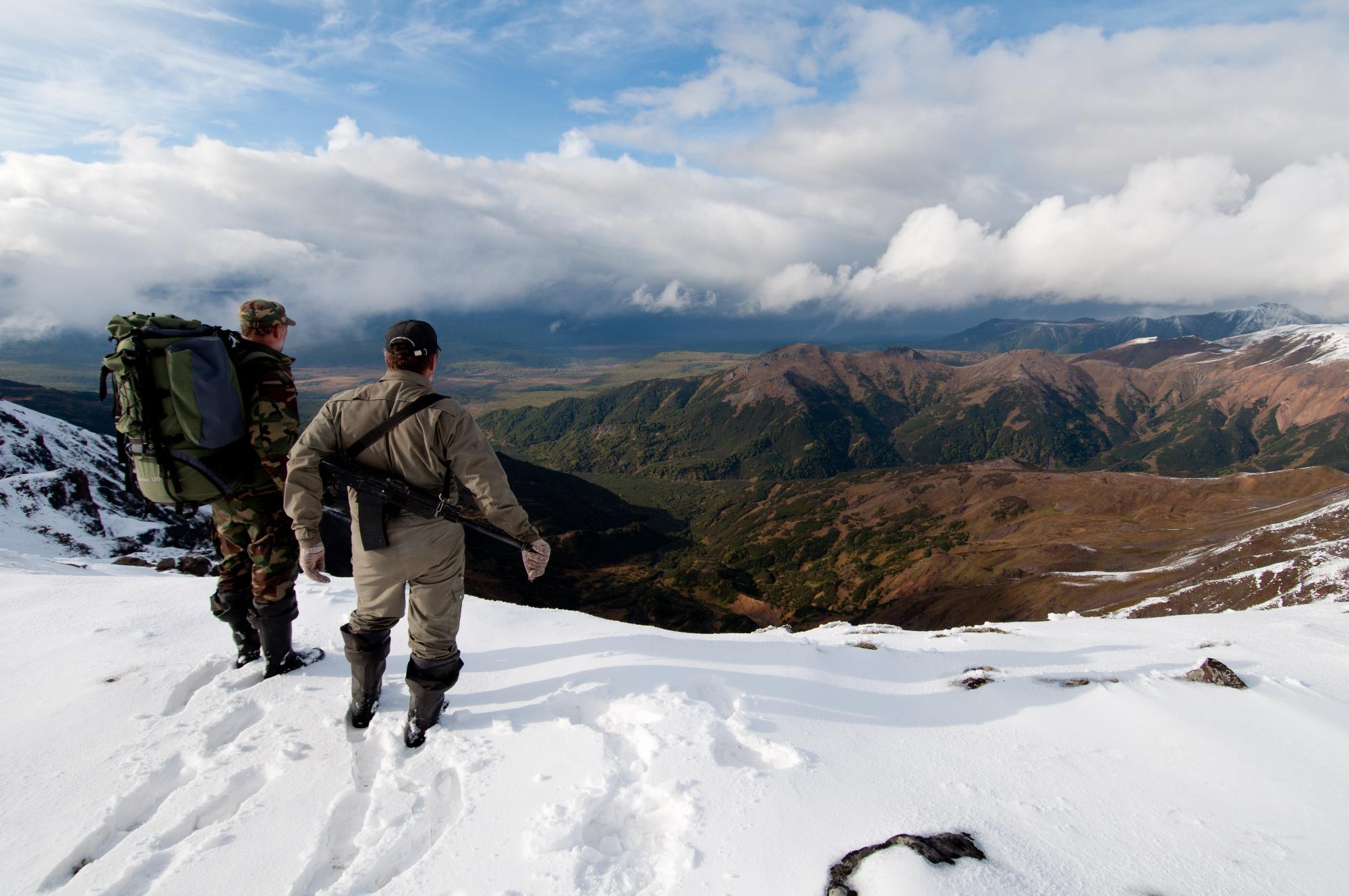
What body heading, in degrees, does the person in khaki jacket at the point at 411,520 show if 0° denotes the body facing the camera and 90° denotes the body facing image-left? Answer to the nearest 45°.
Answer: approximately 180°

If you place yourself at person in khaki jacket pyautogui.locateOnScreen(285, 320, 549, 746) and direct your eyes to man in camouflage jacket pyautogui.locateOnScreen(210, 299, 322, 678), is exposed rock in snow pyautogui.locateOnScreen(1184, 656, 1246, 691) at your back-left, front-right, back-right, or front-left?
back-right

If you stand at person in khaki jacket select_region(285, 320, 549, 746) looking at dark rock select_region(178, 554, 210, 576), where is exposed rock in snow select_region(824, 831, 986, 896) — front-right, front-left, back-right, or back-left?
back-right

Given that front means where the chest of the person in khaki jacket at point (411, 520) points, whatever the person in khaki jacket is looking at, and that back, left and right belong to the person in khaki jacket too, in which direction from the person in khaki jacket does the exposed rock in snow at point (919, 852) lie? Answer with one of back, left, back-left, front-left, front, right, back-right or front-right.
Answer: back-right

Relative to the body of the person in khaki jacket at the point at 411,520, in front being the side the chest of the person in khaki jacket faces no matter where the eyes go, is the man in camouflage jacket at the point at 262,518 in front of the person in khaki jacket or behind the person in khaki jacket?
in front

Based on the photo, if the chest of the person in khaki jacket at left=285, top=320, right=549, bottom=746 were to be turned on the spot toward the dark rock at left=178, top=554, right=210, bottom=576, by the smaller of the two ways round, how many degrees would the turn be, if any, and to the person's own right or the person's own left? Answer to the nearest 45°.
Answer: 0° — they already face it

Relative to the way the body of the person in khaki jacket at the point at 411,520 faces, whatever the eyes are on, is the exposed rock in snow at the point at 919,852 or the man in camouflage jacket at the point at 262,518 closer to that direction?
the man in camouflage jacket

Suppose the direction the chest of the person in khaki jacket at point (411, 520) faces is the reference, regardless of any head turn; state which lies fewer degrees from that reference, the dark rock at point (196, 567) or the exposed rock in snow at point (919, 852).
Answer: the dark rock

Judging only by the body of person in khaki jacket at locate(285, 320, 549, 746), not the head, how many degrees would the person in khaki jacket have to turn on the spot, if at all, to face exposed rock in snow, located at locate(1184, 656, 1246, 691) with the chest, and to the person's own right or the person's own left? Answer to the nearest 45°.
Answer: approximately 90° to the person's own right
